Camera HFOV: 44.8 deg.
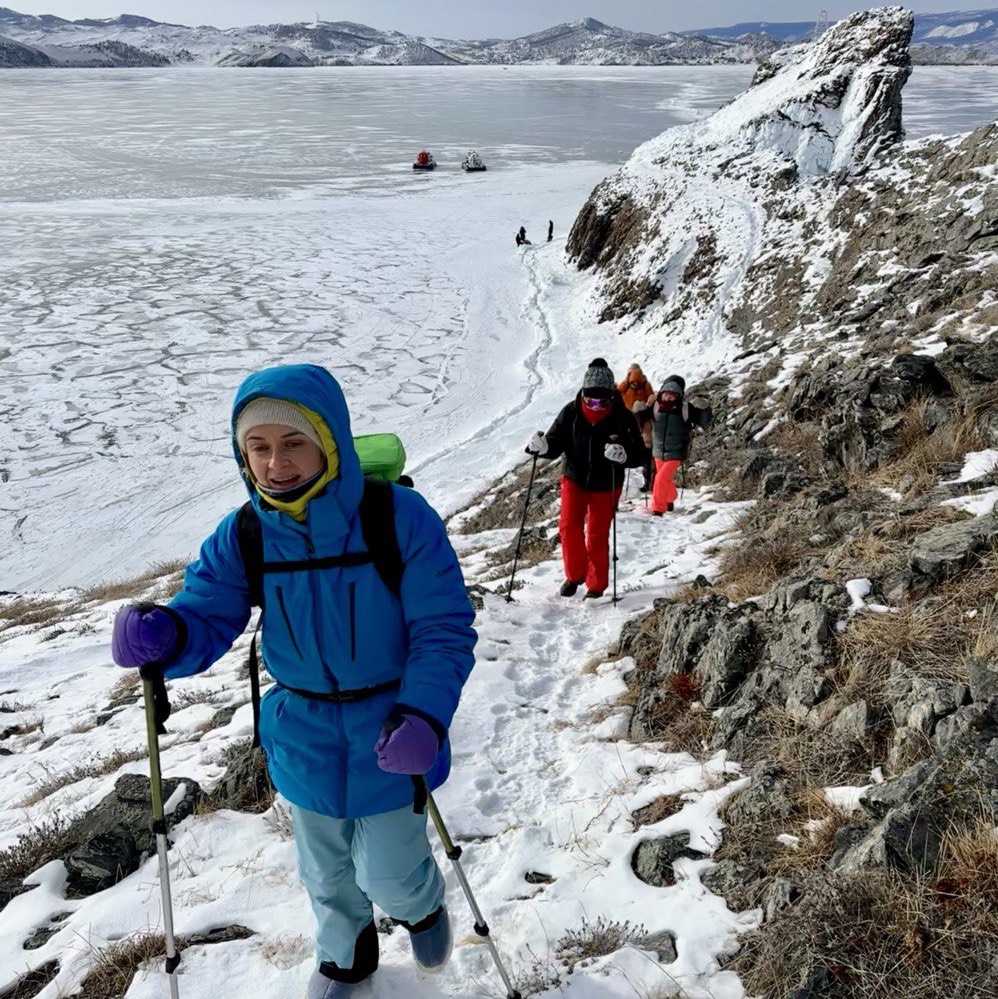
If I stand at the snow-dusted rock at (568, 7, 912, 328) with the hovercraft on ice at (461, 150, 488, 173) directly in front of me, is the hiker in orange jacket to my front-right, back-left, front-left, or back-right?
back-left

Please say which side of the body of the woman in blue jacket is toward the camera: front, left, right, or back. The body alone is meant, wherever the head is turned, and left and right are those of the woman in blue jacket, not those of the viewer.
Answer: front

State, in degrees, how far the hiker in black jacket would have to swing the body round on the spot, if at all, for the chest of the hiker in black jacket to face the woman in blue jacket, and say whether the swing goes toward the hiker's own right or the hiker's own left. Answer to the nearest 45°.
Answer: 0° — they already face them

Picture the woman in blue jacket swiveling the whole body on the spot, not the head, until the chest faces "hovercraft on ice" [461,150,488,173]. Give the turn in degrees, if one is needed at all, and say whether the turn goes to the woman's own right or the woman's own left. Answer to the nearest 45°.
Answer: approximately 180°

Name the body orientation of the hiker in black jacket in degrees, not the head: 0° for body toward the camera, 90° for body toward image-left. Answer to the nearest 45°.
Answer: approximately 0°

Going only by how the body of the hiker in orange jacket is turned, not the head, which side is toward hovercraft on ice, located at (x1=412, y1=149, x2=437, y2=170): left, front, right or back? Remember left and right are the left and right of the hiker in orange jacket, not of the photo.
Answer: back

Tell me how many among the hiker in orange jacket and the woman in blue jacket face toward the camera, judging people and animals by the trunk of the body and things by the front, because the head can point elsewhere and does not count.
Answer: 2

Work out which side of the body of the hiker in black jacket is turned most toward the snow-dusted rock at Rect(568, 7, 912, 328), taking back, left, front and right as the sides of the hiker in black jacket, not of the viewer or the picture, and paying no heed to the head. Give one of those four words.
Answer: back

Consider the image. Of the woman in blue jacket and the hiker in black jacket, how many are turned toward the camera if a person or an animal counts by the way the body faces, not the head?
2

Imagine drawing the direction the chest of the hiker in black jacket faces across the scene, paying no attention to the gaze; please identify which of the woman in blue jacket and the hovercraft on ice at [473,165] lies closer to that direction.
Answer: the woman in blue jacket

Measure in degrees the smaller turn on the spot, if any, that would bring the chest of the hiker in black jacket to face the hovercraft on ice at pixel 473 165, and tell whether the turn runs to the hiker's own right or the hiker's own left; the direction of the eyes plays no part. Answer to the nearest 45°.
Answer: approximately 180°

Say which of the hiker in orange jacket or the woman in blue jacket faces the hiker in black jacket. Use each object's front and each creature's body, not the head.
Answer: the hiker in orange jacket

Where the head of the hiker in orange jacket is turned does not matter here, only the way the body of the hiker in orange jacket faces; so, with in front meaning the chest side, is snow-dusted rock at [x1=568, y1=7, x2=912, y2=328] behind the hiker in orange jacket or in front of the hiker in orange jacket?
behind
